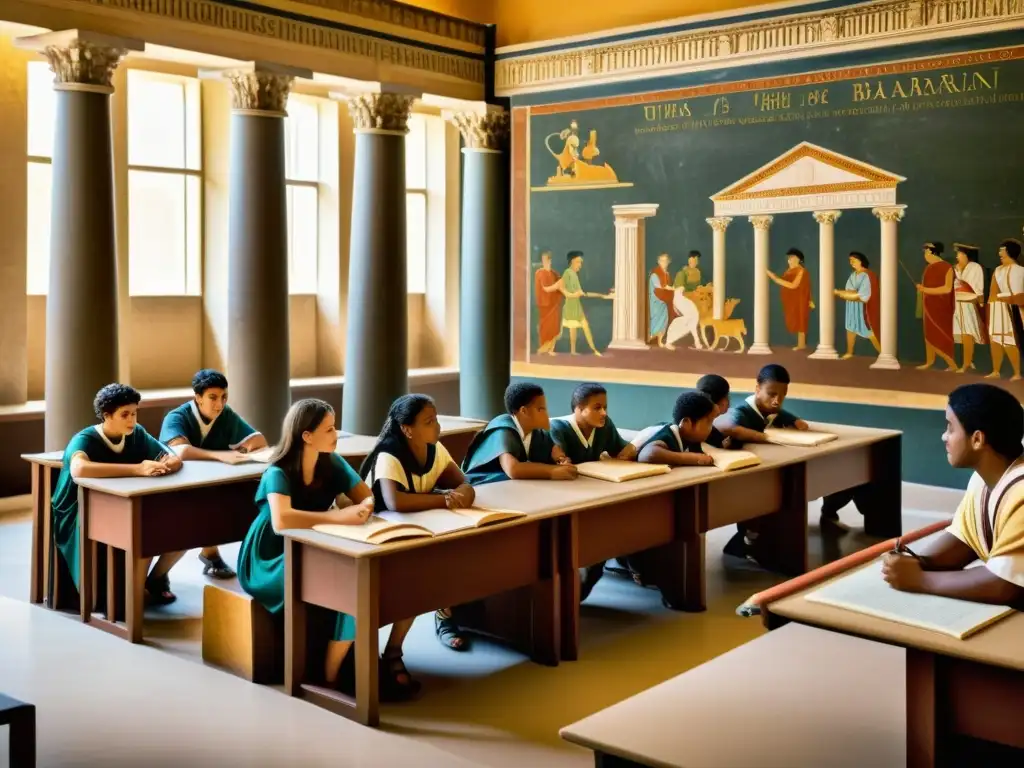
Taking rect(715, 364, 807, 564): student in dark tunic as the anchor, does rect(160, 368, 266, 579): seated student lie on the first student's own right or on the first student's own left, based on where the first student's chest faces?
on the first student's own right

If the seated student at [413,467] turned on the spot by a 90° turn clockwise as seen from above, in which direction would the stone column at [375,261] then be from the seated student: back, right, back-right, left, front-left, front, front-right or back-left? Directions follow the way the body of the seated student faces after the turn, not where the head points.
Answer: back-right

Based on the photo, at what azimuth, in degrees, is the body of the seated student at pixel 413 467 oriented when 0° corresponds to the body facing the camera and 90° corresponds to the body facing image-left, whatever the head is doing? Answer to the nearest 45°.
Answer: approximately 315°

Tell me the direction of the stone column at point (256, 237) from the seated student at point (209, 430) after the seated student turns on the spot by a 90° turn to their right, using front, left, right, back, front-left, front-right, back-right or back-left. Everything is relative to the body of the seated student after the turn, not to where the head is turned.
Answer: back-right

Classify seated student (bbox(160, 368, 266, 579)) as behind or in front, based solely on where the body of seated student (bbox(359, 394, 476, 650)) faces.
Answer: behind

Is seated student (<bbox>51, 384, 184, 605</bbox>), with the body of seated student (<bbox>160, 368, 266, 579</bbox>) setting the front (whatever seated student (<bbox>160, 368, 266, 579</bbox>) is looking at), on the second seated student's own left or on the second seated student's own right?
on the second seated student's own right

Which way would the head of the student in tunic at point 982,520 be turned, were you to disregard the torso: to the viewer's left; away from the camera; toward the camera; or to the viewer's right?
to the viewer's left

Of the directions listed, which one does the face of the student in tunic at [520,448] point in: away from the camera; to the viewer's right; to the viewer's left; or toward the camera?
to the viewer's right

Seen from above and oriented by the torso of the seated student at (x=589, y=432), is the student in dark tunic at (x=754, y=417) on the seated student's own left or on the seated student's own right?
on the seated student's own left
